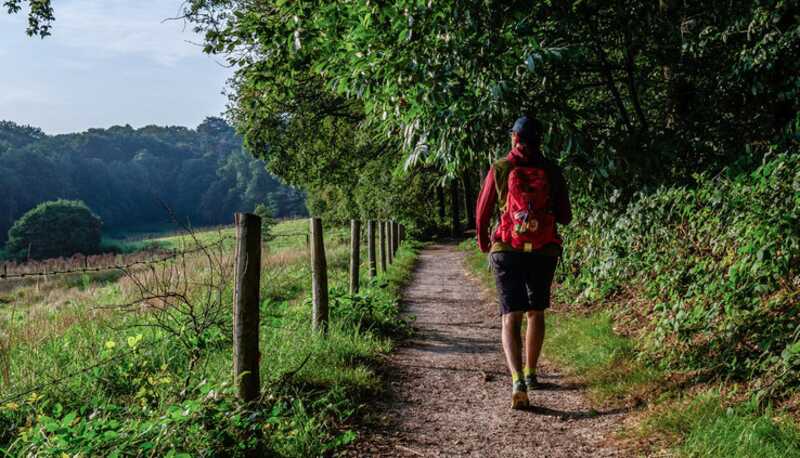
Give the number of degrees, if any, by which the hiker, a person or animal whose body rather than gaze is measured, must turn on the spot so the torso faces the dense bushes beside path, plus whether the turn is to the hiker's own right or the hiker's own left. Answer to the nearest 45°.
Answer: approximately 90° to the hiker's own right

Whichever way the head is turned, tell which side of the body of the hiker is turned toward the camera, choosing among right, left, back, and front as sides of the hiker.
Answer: back

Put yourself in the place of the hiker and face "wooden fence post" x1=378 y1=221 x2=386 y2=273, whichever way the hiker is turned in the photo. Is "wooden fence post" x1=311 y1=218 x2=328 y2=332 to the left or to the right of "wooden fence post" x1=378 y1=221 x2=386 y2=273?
left

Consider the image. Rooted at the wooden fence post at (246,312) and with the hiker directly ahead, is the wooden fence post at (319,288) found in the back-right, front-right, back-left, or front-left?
front-left

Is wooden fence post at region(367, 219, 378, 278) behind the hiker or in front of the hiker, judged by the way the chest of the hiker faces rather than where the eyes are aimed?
in front

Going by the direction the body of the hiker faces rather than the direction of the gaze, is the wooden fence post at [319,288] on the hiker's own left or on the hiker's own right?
on the hiker's own left

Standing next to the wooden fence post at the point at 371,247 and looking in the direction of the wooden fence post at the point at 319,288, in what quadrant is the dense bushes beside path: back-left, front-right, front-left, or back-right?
front-left

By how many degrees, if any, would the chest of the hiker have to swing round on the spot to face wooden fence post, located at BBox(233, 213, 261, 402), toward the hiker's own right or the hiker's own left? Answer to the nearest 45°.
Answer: approximately 135° to the hiker's own left

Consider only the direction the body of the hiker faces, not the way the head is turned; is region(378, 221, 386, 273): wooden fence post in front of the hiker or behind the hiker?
in front
